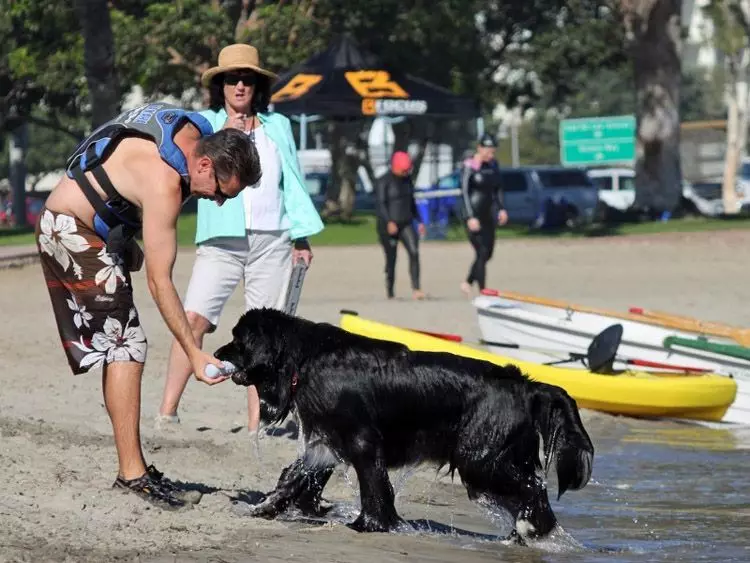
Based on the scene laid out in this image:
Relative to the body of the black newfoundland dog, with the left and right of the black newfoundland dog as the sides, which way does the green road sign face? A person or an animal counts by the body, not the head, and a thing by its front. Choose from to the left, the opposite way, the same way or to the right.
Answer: to the left

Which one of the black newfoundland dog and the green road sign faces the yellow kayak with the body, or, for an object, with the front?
the green road sign

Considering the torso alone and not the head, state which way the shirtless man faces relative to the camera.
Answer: to the viewer's right

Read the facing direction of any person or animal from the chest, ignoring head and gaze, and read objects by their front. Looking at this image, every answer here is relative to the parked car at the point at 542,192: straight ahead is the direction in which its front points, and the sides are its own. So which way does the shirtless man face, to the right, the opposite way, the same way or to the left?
the opposite way

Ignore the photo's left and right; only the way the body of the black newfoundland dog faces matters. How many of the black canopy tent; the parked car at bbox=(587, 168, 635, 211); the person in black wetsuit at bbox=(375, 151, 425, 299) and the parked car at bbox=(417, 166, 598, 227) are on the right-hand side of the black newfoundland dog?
4

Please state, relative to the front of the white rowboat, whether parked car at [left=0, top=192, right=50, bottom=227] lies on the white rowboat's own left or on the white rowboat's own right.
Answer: on the white rowboat's own right

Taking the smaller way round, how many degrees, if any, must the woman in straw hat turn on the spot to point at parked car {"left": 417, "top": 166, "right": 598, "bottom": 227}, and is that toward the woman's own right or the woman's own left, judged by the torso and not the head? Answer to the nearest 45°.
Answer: approximately 180°

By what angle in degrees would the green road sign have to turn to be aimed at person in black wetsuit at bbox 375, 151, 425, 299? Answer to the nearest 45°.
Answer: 0° — it already faces them

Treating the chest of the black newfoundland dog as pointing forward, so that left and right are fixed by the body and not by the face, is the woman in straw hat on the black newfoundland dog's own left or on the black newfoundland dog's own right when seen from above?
on the black newfoundland dog's own right

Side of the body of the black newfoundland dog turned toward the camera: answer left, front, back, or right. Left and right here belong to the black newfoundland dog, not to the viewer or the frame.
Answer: left

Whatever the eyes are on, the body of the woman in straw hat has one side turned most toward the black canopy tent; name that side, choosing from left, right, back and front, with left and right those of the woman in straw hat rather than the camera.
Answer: back
